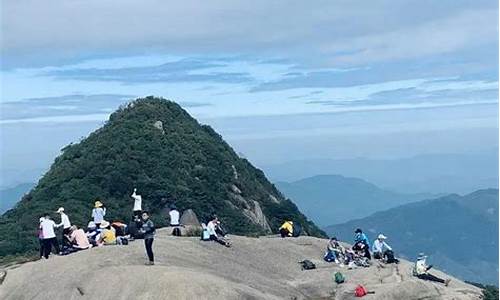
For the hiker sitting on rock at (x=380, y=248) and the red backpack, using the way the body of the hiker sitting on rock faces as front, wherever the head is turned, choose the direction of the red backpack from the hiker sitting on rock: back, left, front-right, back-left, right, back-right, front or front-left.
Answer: front-right

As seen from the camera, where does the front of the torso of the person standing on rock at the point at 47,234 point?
away from the camera

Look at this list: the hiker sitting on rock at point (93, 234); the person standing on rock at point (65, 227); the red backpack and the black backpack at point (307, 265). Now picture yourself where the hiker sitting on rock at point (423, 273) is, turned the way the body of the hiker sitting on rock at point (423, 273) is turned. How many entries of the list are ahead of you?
0

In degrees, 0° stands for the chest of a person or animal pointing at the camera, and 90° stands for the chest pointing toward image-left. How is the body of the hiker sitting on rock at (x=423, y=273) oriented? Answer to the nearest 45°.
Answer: approximately 270°

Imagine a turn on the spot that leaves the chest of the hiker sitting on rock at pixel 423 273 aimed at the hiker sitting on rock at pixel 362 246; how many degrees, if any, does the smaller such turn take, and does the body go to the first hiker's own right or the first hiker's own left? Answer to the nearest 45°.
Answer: approximately 135° to the first hiker's own left

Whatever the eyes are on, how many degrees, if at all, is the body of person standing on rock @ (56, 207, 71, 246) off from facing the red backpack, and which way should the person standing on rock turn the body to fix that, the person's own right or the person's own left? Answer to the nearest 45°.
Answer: approximately 135° to the person's own left

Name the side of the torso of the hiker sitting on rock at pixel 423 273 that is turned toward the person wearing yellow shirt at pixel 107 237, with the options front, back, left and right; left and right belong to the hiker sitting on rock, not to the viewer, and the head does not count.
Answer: back

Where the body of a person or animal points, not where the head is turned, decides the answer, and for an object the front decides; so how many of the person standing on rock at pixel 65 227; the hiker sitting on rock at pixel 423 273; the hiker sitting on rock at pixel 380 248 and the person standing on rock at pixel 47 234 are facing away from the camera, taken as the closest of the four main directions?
1
